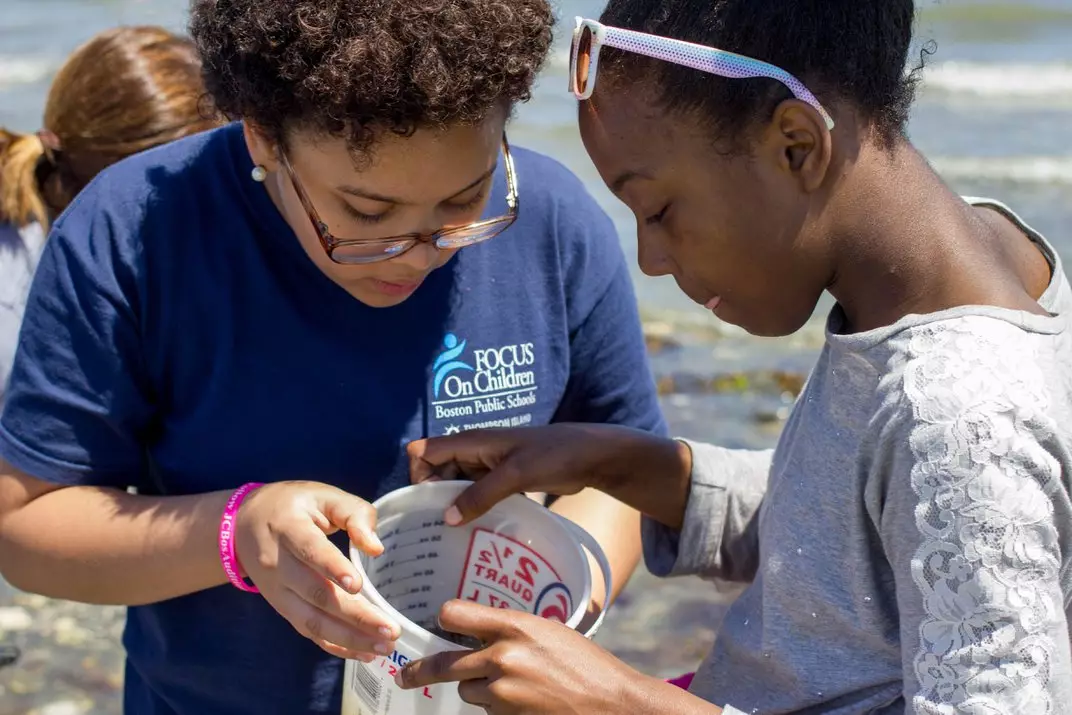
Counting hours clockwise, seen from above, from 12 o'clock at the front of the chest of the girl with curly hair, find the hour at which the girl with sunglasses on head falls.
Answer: The girl with sunglasses on head is roughly at 10 o'clock from the girl with curly hair.

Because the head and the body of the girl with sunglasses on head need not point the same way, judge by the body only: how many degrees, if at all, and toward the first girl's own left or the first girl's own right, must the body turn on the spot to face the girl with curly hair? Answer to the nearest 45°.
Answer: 0° — they already face them

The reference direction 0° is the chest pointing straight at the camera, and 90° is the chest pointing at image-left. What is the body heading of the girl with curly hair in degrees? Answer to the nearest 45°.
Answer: approximately 0°

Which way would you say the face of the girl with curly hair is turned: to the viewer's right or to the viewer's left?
to the viewer's right

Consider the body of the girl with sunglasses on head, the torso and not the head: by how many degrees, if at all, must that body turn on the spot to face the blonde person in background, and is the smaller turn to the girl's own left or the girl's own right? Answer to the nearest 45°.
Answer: approximately 45° to the girl's own right

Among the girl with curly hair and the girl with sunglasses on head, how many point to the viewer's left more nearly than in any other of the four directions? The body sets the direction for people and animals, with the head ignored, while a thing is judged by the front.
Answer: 1

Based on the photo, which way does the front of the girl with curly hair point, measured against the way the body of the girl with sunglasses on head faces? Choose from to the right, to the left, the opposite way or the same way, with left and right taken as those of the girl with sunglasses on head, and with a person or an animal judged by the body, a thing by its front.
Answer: to the left

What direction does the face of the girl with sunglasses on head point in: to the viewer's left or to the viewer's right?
to the viewer's left

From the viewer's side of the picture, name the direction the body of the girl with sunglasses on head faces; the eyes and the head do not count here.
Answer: to the viewer's left

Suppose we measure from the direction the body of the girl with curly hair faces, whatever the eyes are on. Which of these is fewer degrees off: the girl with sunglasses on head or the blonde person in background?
the girl with sunglasses on head
